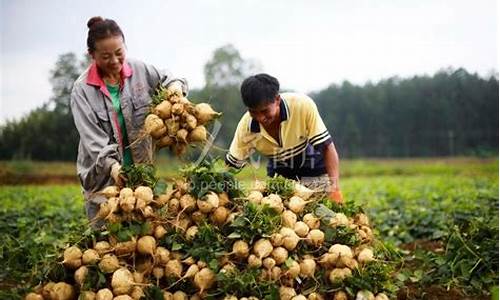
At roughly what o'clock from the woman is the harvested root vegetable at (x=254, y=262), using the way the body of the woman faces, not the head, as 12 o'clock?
The harvested root vegetable is roughly at 12 o'clock from the woman.

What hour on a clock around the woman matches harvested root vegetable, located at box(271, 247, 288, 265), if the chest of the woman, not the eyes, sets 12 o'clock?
The harvested root vegetable is roughly at 12 o'clock from the woman.

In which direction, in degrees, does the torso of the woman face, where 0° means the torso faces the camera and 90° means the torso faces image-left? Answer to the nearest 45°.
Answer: approximately 315°

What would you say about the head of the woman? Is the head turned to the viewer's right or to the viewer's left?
to the viewer's right

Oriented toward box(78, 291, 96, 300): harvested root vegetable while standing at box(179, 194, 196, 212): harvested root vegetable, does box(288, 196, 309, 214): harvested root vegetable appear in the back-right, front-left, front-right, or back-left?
back-left

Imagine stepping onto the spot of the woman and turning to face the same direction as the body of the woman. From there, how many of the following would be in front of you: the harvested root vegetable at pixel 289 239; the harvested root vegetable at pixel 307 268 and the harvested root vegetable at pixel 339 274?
3

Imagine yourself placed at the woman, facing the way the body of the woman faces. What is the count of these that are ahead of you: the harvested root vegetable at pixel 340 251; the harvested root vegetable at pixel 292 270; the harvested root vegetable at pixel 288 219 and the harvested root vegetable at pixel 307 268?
4
